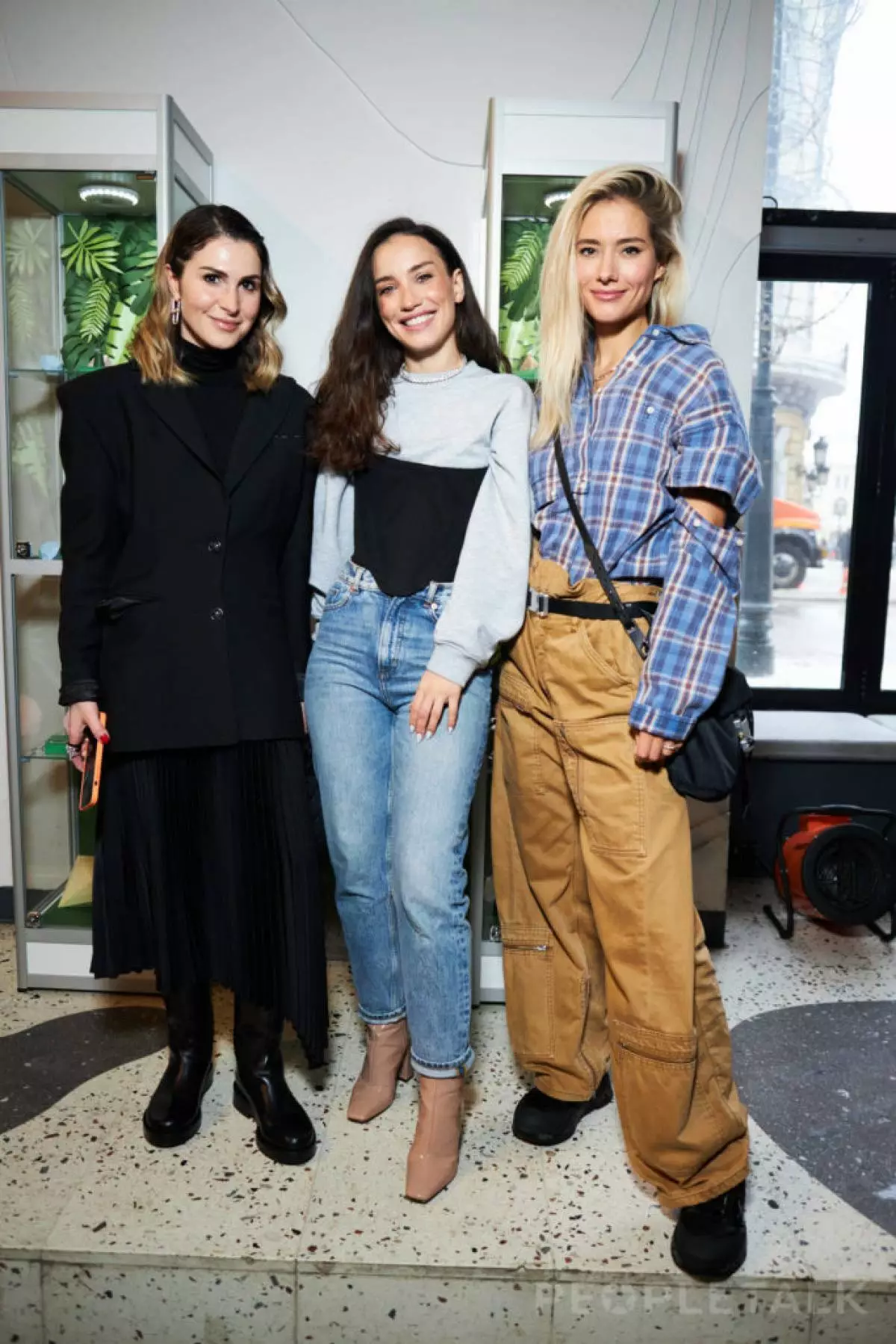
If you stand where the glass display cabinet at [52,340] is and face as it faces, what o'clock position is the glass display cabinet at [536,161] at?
the glass display cabinet at [536,161] is roughly at 10 o'clock from the glass display cabinet at [52,340].

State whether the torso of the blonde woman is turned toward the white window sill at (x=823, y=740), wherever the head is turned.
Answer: no

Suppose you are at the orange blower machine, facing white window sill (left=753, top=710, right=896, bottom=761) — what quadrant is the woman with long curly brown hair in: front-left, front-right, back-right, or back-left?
back-left

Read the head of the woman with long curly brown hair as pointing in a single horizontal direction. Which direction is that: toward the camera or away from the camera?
toward the camera

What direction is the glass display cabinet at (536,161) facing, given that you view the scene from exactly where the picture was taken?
facing the viewer

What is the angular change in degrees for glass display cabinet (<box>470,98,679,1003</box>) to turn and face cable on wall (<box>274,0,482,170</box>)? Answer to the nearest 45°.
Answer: approximately 135° to its right

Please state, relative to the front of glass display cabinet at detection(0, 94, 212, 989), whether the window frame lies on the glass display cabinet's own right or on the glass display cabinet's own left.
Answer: on the glass display cabinet's own left

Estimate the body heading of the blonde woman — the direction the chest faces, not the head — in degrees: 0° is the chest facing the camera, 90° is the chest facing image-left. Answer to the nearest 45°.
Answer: approximately 45°

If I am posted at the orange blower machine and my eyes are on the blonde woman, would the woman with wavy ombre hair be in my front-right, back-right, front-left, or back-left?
front-right

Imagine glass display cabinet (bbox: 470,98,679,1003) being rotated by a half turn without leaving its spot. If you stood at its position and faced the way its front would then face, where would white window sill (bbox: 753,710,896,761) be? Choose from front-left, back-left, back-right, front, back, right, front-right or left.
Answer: front-right

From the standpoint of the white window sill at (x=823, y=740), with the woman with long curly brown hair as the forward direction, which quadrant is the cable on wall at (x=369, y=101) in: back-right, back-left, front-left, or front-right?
front-right

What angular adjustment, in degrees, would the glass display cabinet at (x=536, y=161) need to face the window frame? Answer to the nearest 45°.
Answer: approximately 135° to its left

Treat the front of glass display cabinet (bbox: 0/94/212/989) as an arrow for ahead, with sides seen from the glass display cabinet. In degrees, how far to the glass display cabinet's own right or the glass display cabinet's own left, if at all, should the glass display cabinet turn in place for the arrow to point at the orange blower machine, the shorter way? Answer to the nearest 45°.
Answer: approximately 90° to the glass display cabinet's own left

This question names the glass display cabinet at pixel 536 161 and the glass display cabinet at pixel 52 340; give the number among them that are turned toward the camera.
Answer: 2

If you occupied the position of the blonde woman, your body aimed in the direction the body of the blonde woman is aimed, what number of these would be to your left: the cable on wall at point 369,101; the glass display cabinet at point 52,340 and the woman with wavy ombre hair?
0
